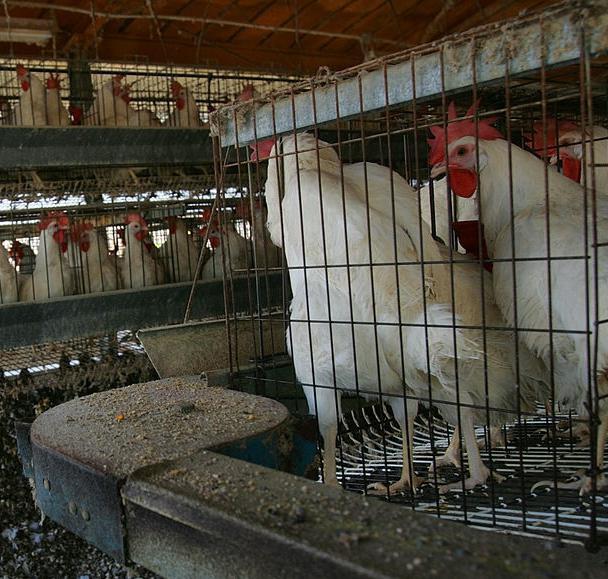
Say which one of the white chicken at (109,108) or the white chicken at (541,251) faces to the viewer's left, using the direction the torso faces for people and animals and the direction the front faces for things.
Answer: the white chicken at (541,251)

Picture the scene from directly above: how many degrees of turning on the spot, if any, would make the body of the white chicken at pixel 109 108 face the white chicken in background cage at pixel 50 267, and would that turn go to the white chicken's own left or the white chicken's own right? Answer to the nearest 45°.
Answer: approximately 90° to the white chicken's own right

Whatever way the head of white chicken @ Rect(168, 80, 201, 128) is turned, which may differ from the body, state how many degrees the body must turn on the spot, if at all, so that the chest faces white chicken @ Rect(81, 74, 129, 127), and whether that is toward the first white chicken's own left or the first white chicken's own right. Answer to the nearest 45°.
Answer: approximately 45° to the first white chicken's own right

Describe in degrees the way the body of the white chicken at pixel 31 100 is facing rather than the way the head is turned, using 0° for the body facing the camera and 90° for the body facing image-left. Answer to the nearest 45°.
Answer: approximately 45°

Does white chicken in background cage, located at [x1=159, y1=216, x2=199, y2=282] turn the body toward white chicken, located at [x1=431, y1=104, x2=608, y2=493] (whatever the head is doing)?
no

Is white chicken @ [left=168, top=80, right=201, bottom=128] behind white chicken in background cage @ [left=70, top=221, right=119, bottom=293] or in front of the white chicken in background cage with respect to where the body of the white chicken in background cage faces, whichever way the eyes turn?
behind

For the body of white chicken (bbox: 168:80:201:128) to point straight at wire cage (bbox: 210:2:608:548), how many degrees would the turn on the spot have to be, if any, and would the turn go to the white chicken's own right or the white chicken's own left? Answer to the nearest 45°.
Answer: approximately 45° to the white chicken's own left

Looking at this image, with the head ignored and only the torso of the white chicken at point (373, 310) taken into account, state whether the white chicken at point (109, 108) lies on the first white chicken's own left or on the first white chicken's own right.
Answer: on the first white chicken's own right

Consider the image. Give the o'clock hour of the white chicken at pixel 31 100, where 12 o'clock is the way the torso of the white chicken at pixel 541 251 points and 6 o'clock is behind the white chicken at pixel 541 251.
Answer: the white chicken at pixel 31 100 is roughly at 1 o'clock from the white chicken at pixel 541 251.

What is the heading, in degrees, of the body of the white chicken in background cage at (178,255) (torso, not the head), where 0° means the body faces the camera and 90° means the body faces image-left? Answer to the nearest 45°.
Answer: approximately 45°

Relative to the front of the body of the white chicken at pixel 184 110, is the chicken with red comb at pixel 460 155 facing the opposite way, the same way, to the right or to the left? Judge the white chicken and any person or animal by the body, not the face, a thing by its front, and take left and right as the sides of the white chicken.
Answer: to the right

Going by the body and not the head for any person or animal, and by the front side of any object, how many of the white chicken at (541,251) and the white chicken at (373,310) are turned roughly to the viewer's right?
0

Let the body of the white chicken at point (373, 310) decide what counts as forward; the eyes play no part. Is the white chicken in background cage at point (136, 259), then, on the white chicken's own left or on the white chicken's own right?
on the white chicken's own right

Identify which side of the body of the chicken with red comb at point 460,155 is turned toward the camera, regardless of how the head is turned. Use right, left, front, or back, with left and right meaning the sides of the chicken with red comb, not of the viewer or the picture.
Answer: left

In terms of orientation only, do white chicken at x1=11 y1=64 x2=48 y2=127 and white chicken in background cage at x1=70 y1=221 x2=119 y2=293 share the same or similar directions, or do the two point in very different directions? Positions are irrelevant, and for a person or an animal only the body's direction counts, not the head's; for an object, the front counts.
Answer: same or similar directions

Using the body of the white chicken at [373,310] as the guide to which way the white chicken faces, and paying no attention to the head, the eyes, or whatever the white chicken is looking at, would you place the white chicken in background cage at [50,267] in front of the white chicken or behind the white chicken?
in front
